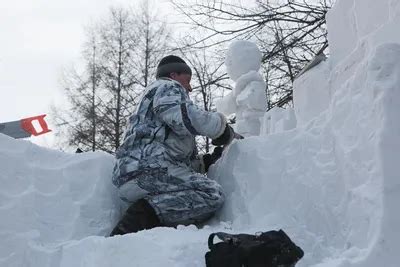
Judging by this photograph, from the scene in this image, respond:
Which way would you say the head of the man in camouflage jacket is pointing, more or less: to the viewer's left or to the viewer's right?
to the viewer's right
